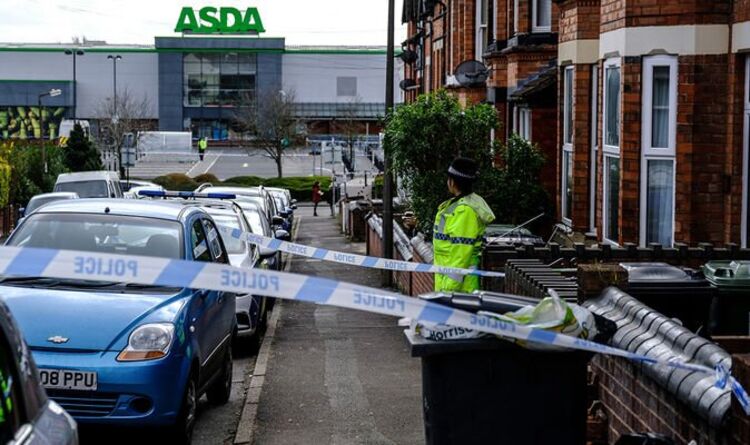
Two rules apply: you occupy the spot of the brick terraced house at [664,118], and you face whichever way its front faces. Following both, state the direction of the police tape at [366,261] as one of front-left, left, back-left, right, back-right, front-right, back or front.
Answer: front

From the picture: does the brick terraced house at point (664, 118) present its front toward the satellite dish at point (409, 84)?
no

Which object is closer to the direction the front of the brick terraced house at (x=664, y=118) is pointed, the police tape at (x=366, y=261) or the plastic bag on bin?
the police tape

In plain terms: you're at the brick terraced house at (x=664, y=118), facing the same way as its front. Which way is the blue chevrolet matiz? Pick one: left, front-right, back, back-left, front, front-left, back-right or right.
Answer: front

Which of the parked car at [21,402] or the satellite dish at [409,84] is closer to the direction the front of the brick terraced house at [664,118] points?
the parked car

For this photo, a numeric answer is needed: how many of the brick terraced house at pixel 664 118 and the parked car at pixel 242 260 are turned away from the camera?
0

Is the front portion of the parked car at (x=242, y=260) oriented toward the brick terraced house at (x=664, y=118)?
no

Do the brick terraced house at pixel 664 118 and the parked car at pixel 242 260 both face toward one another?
no

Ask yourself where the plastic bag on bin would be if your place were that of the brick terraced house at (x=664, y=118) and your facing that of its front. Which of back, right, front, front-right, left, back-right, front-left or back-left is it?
front-left

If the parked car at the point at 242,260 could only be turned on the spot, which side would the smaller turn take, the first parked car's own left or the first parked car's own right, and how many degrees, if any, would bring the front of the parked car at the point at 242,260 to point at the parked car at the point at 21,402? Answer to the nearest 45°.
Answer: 0° — it already faces it

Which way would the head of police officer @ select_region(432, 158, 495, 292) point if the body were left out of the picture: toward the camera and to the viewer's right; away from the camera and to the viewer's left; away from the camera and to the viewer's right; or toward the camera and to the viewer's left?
away from the camera and to the viewer's left

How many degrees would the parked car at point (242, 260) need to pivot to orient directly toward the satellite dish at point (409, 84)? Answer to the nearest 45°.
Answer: approximately 180°

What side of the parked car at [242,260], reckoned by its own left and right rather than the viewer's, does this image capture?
front

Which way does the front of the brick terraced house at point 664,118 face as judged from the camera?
facing the viewer and to the left of the viewer

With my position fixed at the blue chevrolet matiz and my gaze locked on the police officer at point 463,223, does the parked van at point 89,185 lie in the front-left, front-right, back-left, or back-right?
front-left

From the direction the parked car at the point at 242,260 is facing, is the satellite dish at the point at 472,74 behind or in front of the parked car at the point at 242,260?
behind

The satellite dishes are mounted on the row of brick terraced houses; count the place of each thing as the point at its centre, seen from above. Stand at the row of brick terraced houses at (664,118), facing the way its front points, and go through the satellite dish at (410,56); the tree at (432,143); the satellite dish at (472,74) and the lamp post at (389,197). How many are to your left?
0
